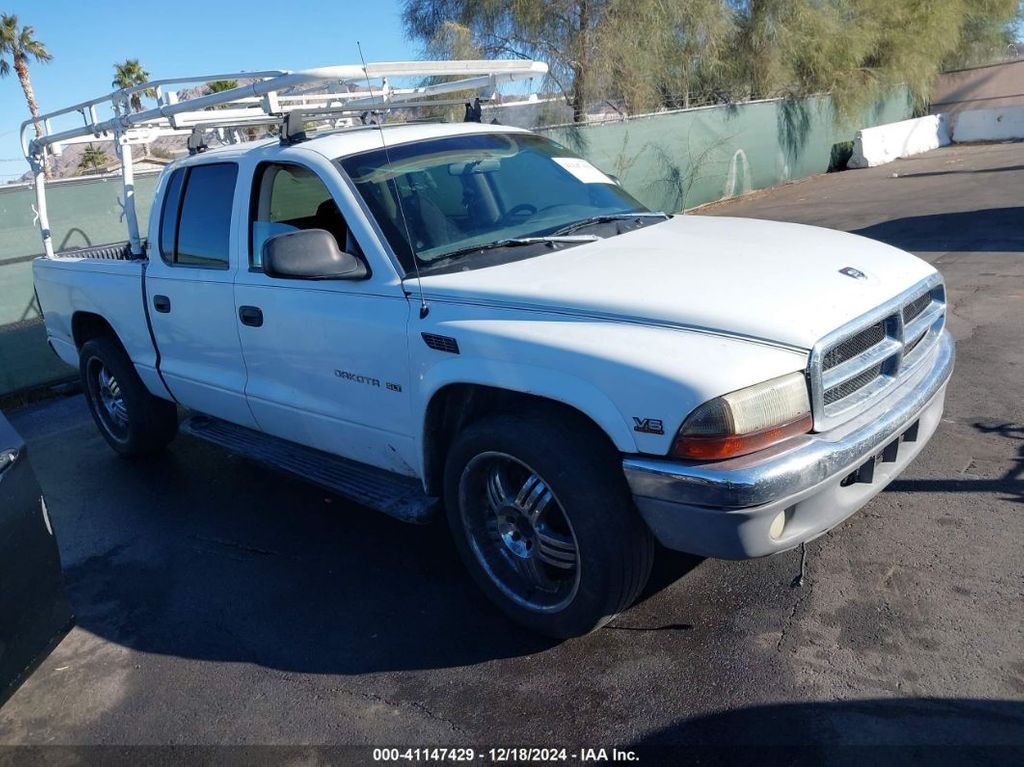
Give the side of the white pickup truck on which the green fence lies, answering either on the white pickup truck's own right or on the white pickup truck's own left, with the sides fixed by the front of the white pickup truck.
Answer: on the white pickup truck's own left

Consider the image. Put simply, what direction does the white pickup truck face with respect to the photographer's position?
facing the viewer and to the right of the viewer
